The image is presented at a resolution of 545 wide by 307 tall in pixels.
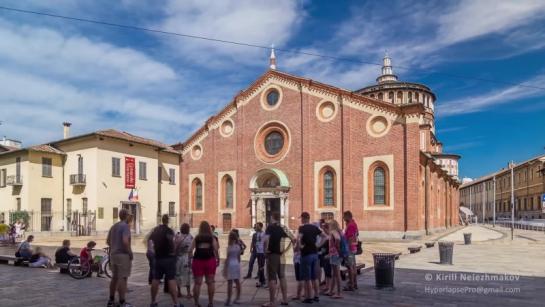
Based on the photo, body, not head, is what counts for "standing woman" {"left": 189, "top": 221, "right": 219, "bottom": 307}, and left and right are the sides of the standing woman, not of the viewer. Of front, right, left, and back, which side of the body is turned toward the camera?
back

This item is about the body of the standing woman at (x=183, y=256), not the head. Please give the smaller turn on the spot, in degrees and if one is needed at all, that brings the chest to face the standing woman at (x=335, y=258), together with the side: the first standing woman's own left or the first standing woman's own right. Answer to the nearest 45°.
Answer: approximately 90° to the first standing woman's own right

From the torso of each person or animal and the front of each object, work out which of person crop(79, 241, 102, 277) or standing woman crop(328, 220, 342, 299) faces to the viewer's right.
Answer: the person

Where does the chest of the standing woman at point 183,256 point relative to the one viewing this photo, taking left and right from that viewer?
facing away from the viewer

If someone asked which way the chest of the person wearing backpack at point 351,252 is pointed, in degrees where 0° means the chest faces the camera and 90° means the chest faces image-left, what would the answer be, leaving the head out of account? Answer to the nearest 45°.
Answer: approximately 90°
